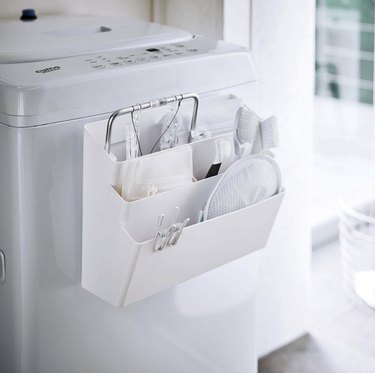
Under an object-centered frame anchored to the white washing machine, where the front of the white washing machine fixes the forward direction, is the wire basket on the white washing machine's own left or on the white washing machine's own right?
on the white washing machine's own left

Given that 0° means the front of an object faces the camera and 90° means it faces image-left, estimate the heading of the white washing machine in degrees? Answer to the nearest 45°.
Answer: approximately 315°
